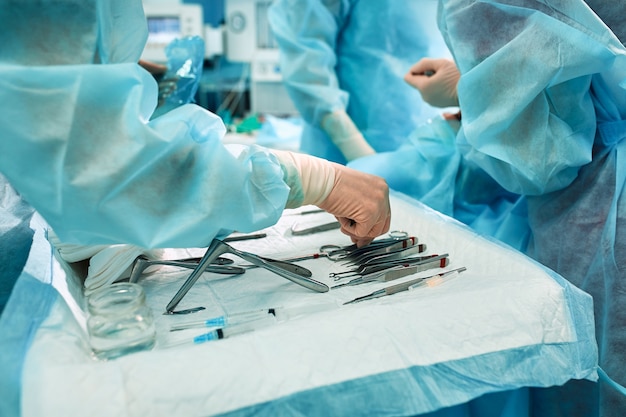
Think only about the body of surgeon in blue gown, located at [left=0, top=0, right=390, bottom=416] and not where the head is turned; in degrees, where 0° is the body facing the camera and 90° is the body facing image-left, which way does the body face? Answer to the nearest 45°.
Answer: approximately 270°

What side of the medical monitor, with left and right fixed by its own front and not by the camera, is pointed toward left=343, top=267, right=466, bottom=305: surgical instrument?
front

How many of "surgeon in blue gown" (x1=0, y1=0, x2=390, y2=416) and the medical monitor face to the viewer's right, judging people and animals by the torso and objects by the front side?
1

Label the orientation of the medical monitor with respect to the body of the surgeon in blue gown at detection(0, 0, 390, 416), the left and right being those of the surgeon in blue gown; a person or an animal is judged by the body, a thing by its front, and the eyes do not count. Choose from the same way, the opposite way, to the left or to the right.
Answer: to the right

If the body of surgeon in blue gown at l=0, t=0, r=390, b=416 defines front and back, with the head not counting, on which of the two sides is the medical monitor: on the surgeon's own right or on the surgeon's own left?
on the surgeon's own left

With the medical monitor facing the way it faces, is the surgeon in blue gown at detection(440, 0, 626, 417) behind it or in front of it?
in front
